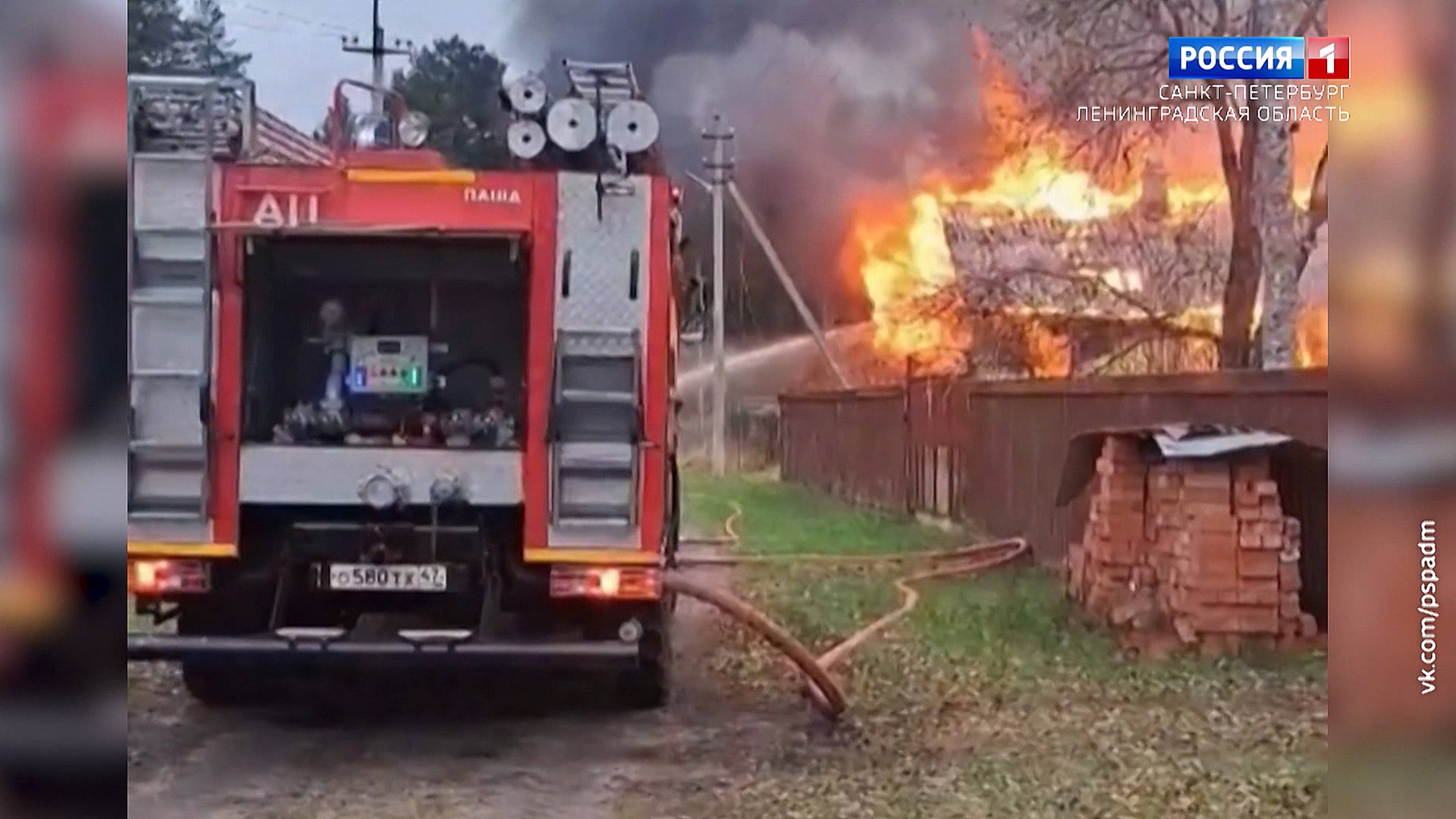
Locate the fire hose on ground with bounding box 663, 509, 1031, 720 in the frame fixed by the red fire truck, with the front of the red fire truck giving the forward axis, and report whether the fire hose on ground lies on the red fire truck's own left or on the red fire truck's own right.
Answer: on the red fire truck's own right

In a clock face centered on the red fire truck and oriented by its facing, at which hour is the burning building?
The burning building is roughly at 2 o'clock from the red fire truck.

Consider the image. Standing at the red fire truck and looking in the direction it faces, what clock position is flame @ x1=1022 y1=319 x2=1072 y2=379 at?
The flame is roughly at 2 o'clock from the red fire truck.

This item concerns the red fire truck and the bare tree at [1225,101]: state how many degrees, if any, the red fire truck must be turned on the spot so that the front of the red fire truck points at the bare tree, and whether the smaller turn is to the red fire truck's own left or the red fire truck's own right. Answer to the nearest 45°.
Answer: approximately 90° to the red fire truck's own right

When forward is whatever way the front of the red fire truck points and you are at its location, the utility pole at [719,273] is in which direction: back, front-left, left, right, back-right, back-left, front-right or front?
front-right

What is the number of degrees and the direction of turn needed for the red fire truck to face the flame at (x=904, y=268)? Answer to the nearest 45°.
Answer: approximately 45° to its right

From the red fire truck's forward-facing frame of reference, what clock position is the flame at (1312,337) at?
The flame is roughly at 3 o'clock from the red fire truck.

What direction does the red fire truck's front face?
away from the camera

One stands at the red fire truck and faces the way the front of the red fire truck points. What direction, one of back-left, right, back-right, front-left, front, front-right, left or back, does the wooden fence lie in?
front-right
